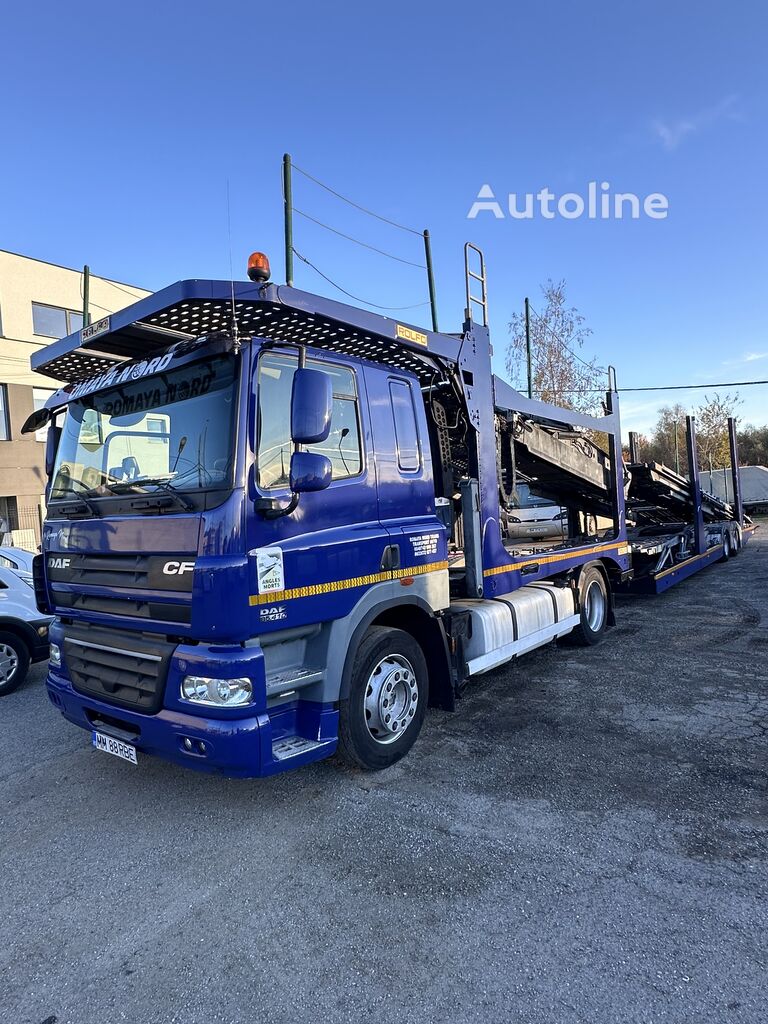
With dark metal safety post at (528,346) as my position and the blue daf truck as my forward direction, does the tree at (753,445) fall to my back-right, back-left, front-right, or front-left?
back-left

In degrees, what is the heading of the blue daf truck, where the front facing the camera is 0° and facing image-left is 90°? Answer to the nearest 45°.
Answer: approximately 45°

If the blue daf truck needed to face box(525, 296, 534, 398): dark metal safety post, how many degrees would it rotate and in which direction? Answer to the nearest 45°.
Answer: approximately 135° to its right

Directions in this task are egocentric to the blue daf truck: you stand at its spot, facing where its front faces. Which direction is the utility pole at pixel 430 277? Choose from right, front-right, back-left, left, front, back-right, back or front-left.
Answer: back-right

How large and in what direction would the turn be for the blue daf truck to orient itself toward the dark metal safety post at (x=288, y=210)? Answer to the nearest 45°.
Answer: approximately 135° to its right

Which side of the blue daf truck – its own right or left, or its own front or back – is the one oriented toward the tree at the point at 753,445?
back
